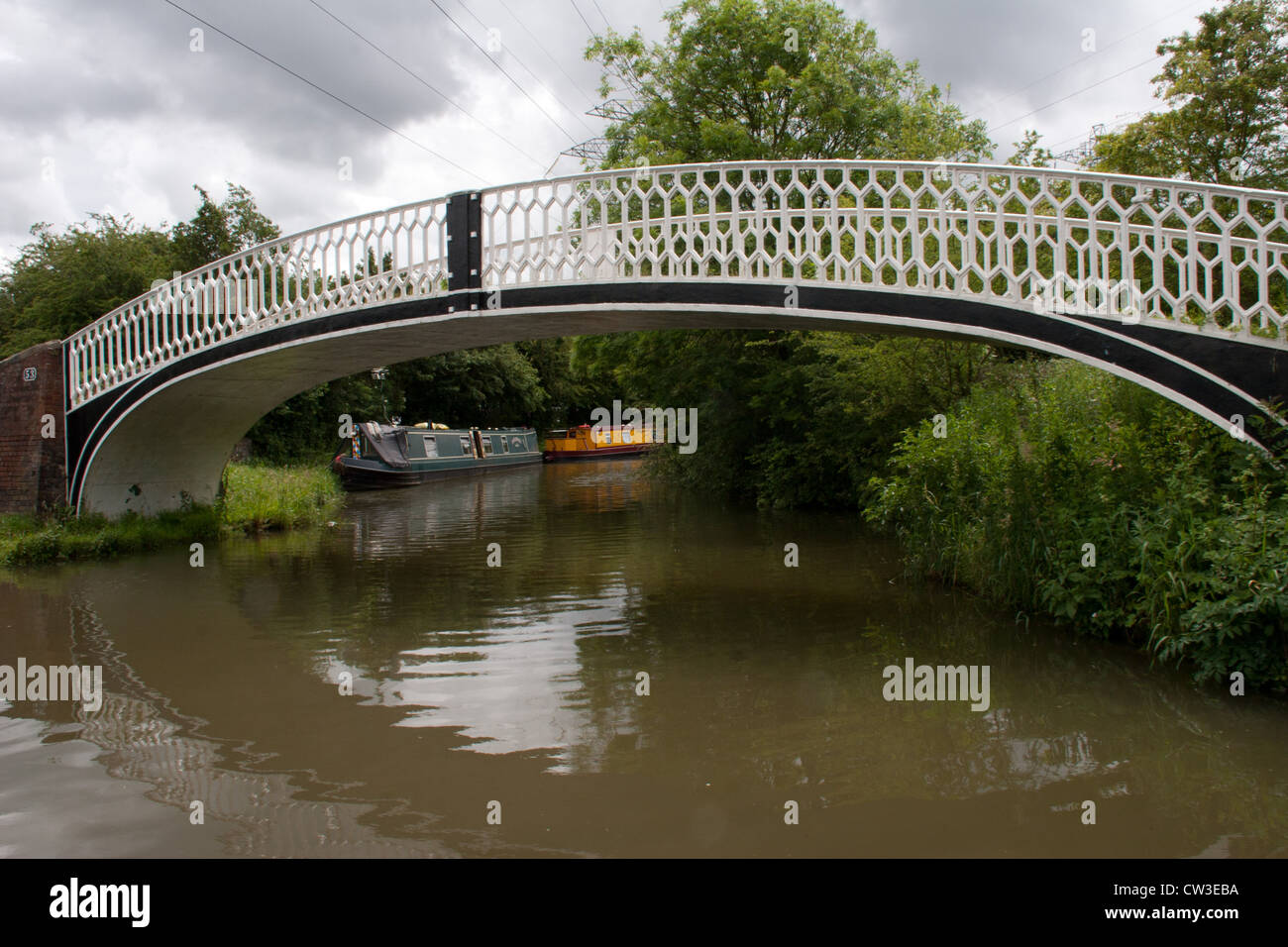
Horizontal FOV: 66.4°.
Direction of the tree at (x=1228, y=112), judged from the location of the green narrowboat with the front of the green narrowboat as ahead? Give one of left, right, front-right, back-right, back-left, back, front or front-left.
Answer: left

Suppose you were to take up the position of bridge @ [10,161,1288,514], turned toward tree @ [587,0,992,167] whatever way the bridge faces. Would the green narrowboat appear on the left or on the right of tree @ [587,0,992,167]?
left

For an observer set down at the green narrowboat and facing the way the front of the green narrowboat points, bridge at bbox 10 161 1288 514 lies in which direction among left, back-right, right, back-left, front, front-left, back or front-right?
front-left

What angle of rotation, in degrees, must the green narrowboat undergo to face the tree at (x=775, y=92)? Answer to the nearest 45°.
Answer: approximately 90° to its left

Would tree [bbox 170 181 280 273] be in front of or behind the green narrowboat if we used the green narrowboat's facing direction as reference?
in front

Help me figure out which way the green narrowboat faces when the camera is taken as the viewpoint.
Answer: facing the viewer and to the left of the viewer

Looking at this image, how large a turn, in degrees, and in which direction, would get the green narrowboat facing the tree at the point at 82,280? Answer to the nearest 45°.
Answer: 0° — it already faces it

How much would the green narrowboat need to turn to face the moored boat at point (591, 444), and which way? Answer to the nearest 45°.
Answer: approximately 180°

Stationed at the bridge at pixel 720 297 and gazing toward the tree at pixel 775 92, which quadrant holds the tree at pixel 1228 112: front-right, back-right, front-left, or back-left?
front-right

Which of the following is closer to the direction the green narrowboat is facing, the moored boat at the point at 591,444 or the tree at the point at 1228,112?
the tree

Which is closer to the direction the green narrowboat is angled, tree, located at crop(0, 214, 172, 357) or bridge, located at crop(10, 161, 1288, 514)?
the tree
